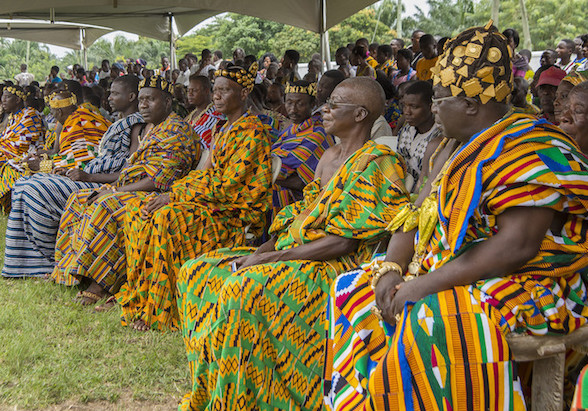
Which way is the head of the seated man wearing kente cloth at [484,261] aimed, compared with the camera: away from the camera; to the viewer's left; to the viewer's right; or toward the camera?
to the viewer's left

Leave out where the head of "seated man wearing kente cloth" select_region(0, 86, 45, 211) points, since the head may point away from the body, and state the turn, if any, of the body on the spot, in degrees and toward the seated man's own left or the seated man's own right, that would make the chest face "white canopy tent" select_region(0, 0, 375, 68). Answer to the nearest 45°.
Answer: approximately 180°

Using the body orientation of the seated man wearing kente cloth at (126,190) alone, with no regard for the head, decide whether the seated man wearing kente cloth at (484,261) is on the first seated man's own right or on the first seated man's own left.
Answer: on the first seated man's own left

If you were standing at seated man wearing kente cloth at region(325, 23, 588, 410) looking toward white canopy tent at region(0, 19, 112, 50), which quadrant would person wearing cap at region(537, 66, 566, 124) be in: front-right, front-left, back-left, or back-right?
front-right

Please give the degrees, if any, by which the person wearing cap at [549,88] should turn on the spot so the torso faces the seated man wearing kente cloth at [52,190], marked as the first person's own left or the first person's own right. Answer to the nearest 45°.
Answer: approximately 45° to the first person's own right

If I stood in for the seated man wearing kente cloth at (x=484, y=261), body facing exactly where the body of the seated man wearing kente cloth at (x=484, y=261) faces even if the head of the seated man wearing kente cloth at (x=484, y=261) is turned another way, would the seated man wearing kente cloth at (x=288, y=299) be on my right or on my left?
on my right

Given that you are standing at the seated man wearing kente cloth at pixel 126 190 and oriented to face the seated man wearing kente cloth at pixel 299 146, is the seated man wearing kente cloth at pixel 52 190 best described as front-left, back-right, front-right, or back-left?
back-left

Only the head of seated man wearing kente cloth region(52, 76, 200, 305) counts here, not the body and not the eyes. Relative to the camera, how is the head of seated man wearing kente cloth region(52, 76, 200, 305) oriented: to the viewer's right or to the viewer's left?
to the viewer's left

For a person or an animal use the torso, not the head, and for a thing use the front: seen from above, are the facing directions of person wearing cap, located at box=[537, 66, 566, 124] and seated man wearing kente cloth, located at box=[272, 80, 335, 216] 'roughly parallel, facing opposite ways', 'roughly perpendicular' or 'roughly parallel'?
roughly parallel

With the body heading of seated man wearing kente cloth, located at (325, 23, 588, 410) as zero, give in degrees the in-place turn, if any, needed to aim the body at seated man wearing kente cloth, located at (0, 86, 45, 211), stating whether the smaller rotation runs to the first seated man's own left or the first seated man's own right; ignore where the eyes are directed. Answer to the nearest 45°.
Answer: approximately 90° to the first seated man's own right

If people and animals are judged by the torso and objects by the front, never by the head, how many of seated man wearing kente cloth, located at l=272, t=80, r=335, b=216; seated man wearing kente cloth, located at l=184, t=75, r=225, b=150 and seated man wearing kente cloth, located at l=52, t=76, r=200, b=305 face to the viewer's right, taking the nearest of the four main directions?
0

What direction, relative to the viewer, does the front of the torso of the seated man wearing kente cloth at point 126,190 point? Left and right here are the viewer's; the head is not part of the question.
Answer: facing the viewer and to the left of the viewer

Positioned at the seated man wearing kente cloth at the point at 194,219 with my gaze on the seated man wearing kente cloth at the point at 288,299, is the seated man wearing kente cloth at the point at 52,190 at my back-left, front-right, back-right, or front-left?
back-right

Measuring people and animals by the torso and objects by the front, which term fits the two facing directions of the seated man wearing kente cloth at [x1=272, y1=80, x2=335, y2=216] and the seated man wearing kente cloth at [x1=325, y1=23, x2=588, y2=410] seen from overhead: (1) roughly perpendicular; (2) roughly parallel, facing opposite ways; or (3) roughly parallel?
roughly parallel

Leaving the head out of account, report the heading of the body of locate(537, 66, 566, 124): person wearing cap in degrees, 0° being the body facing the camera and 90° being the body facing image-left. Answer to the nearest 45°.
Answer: approximately 45°

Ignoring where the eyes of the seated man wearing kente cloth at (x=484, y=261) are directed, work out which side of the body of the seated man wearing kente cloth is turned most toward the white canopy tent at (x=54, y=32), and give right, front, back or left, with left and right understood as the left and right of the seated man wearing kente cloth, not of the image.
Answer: right
